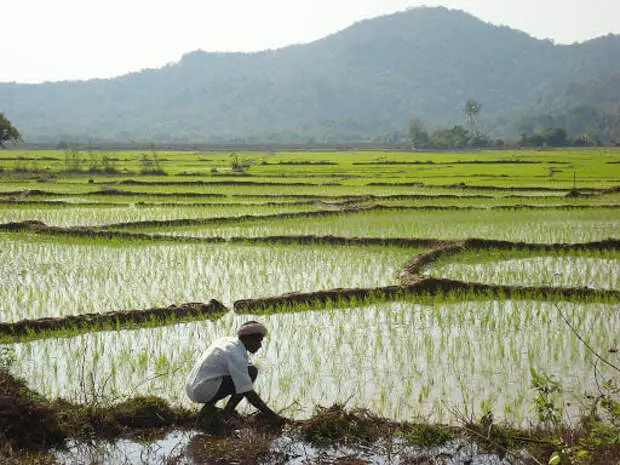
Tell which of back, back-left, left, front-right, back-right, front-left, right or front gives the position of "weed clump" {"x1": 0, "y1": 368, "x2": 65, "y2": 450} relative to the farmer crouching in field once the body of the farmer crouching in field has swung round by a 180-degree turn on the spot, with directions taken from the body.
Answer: front

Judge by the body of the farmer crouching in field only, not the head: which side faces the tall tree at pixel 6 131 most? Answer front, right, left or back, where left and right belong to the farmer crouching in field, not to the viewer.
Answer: left

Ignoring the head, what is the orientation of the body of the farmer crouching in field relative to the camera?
to the viewer's right

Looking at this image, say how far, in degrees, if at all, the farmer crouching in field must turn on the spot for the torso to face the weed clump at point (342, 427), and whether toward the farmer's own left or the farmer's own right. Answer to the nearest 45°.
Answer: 0° — they already face it

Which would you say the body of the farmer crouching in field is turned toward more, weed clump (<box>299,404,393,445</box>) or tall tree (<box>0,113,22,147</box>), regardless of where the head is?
the weed clump

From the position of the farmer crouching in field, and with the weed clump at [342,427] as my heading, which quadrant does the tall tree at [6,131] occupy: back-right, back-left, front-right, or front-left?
back-left
